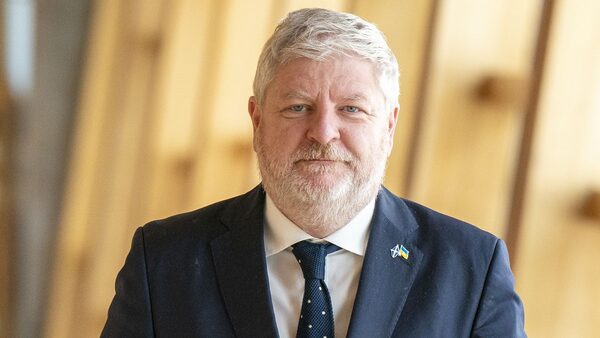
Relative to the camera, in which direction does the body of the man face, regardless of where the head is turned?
toward the camera

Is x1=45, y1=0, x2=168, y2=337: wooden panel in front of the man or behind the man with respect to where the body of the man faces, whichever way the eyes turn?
behind

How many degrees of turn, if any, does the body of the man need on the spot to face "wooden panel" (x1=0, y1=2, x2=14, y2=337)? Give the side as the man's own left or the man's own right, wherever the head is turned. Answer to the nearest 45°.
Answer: approximately 135° to the man's own right

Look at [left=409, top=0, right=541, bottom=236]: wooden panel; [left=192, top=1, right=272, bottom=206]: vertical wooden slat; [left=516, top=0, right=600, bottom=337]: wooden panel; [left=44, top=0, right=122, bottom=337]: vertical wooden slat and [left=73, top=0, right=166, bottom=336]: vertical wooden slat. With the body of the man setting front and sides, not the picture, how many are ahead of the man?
0

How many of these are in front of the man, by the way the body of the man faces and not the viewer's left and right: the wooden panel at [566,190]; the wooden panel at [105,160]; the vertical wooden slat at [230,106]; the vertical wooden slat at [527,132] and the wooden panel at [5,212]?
0

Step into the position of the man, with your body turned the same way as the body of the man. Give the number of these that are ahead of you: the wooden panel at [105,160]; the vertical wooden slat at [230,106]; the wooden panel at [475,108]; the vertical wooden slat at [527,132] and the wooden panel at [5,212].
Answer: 0

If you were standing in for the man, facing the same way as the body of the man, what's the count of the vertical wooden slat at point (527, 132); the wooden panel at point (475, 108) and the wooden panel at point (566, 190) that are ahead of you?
0

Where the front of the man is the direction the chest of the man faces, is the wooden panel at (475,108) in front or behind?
behind

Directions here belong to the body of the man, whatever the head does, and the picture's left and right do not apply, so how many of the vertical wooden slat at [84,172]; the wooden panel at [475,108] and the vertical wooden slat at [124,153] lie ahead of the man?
0

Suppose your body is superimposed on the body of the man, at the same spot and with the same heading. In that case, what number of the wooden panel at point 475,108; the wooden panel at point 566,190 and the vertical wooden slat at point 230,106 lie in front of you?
0

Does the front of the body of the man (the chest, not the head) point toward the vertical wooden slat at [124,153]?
no

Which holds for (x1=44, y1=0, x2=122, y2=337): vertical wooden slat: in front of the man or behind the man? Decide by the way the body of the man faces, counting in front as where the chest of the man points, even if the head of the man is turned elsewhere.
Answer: behind

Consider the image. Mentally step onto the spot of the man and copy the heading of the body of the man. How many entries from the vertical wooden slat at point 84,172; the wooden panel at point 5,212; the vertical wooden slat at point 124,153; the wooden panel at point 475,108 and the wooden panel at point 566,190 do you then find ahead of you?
0

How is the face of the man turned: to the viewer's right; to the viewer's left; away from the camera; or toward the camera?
toward the camera

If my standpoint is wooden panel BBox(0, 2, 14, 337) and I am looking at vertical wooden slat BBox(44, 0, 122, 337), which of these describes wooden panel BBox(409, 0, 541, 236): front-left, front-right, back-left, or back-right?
front-right
